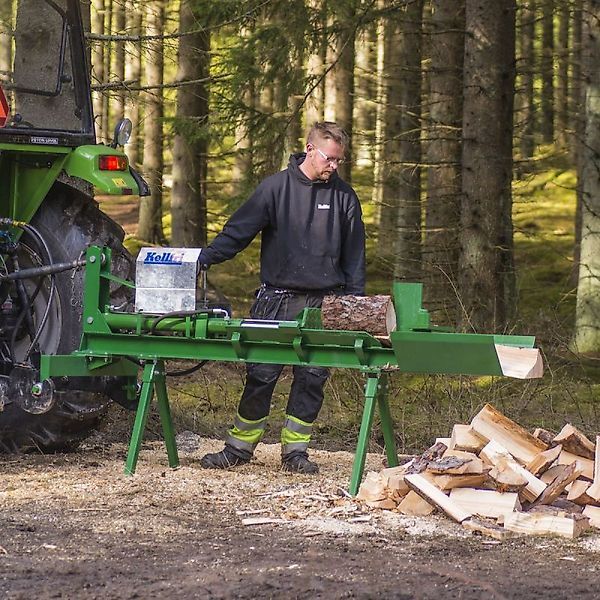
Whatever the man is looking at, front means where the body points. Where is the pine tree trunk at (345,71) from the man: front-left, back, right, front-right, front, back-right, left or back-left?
back

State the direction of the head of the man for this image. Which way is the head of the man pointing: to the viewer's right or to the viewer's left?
to the viewer's right

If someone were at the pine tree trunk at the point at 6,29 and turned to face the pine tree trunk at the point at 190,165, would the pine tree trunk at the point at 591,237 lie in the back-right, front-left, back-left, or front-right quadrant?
front-right

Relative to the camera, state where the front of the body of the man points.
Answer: toward the camera

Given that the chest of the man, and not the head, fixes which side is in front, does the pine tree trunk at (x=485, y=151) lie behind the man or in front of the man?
behind

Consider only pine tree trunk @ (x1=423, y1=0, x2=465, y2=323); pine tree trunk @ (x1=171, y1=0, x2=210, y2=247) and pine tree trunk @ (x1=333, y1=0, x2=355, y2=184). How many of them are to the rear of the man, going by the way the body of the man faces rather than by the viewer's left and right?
3

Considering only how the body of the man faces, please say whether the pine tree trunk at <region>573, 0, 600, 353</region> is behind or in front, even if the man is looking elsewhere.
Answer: behind

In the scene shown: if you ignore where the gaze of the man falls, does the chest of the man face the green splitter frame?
yes

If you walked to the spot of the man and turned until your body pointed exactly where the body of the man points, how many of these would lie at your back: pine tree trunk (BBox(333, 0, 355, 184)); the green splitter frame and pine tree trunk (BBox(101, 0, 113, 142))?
2

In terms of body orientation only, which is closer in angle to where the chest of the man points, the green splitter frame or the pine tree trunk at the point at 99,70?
the green splitter frame

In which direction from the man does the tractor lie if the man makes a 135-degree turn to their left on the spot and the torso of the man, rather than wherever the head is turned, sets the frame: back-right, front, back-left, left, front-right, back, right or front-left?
back-left

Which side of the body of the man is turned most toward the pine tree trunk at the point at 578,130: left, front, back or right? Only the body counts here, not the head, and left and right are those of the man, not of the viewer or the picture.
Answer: back

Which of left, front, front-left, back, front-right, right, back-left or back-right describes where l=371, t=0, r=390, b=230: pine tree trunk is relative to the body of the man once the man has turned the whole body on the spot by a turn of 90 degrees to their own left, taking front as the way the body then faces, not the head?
left

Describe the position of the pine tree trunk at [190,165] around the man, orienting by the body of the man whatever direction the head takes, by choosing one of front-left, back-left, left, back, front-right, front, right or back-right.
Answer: back
